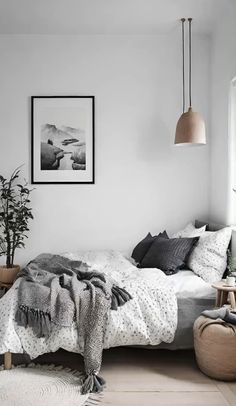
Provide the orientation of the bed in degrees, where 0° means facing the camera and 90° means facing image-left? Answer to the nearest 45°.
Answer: approximately 90°

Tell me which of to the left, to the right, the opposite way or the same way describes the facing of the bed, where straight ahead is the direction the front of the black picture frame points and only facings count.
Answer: to the right

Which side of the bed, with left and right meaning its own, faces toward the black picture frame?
right

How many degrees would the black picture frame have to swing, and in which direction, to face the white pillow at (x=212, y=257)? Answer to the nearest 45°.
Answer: approximately 45° to its left

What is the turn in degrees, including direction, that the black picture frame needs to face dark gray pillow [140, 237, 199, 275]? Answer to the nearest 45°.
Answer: approximately 45° to its left

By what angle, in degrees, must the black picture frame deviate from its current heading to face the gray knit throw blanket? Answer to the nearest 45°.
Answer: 0° — it already faces it

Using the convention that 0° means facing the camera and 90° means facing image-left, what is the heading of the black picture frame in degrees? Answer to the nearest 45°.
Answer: approximately 0°

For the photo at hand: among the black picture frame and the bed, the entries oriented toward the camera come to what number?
1

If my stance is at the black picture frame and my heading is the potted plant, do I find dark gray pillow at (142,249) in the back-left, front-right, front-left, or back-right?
back-left
